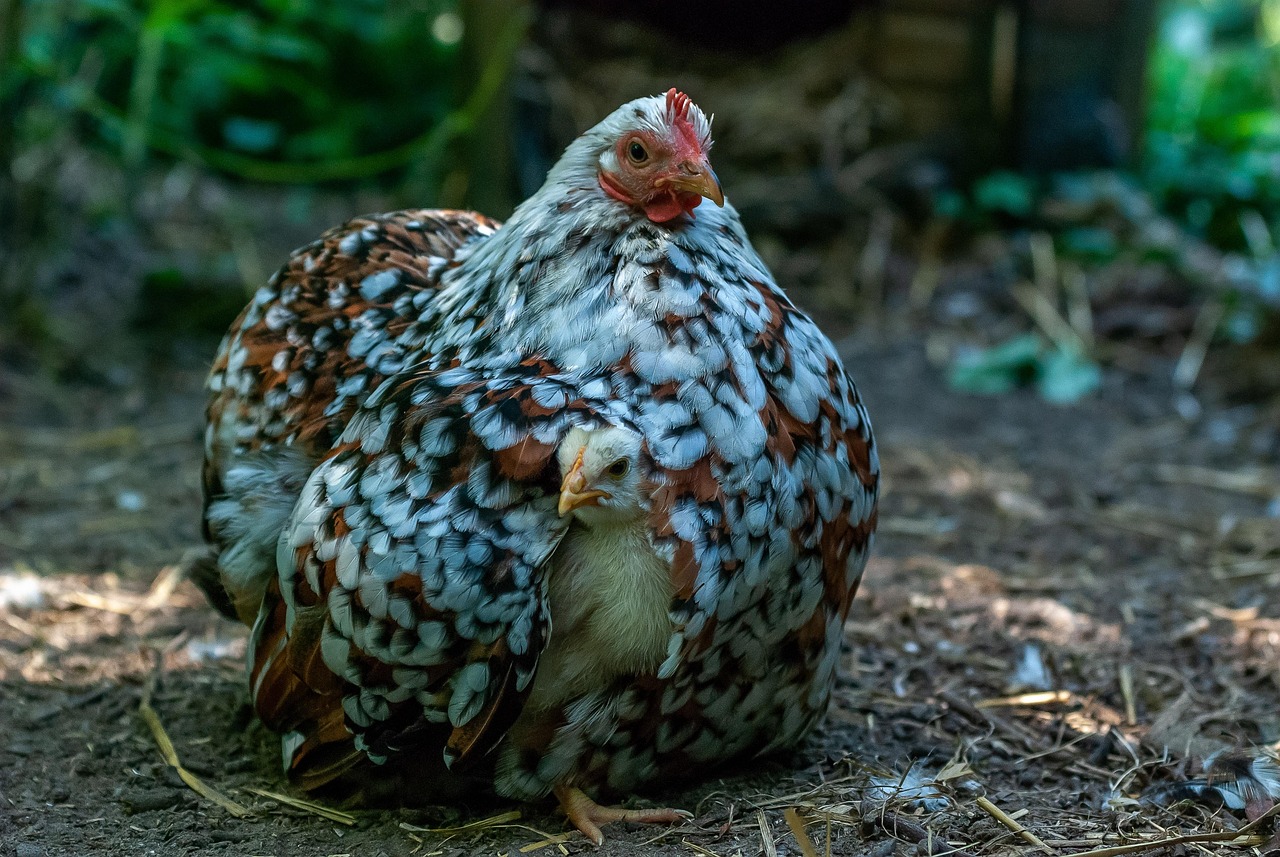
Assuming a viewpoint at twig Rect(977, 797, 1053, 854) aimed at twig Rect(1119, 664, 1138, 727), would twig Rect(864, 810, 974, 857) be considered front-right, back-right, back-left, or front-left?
back-left

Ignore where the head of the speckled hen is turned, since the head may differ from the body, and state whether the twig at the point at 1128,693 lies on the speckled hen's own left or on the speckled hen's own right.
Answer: on the speckled hen's own left

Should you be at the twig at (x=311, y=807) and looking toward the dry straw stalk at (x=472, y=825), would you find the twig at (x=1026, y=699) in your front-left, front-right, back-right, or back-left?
front-left

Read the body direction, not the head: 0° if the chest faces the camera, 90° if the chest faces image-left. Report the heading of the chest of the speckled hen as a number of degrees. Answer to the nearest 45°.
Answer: approximately 315°

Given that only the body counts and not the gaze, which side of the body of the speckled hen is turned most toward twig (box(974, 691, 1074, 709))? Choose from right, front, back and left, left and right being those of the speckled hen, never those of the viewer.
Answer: left

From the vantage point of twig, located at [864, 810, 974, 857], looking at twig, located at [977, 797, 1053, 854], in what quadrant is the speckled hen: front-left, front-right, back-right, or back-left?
back-left

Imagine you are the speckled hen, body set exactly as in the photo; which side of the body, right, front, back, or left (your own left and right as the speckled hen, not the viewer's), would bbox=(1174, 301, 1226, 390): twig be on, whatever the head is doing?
left

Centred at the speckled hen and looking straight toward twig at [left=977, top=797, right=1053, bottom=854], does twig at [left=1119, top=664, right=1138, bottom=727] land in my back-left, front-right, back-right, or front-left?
front-left

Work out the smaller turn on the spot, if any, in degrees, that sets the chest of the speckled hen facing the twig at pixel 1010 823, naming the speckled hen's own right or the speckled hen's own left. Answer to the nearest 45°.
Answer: approximately 45° to the speckled hen's own left
